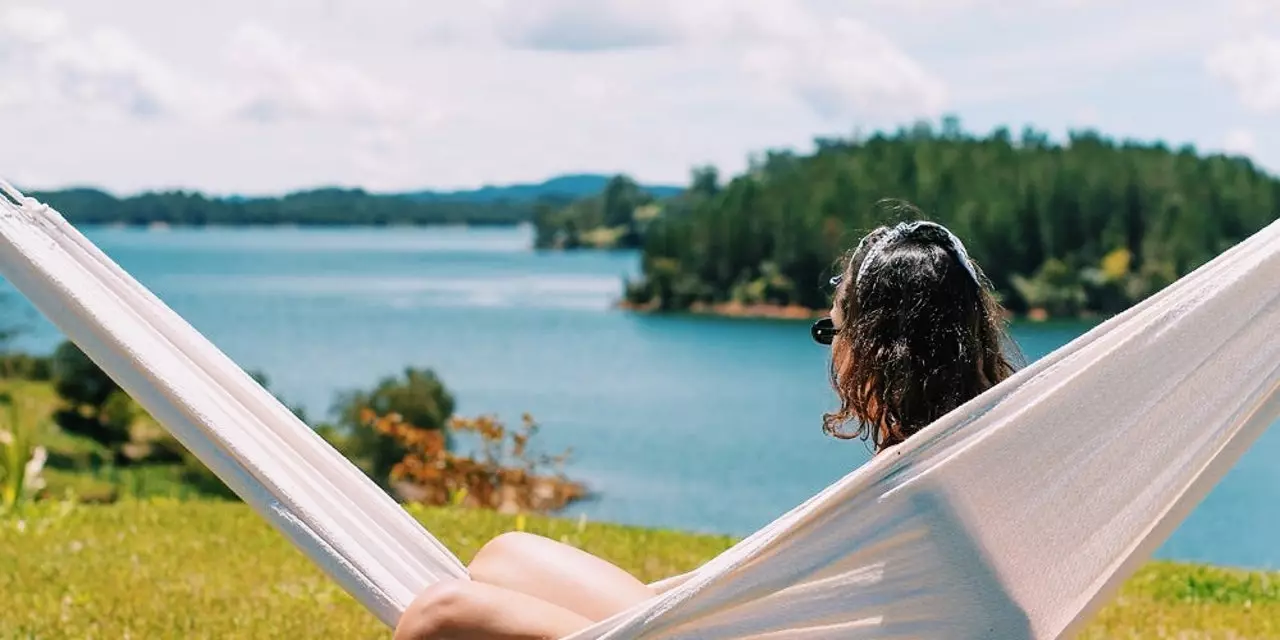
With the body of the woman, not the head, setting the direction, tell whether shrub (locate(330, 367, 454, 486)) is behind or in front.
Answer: in front

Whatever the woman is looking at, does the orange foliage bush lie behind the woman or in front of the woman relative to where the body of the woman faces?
in front

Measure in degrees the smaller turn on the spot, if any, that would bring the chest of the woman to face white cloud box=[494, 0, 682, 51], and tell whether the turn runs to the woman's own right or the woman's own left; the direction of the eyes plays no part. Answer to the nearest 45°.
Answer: approximately 45° to the woman's own right

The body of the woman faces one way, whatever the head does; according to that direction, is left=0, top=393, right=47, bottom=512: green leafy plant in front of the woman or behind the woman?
in front

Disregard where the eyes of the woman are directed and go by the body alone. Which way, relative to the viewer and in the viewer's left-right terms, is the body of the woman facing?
facing away from the viewer and to the left of the viewer

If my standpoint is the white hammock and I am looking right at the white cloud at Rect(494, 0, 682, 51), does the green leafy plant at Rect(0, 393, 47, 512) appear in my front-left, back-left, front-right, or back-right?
front-left

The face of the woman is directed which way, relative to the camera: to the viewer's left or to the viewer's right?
to the viewer's left
